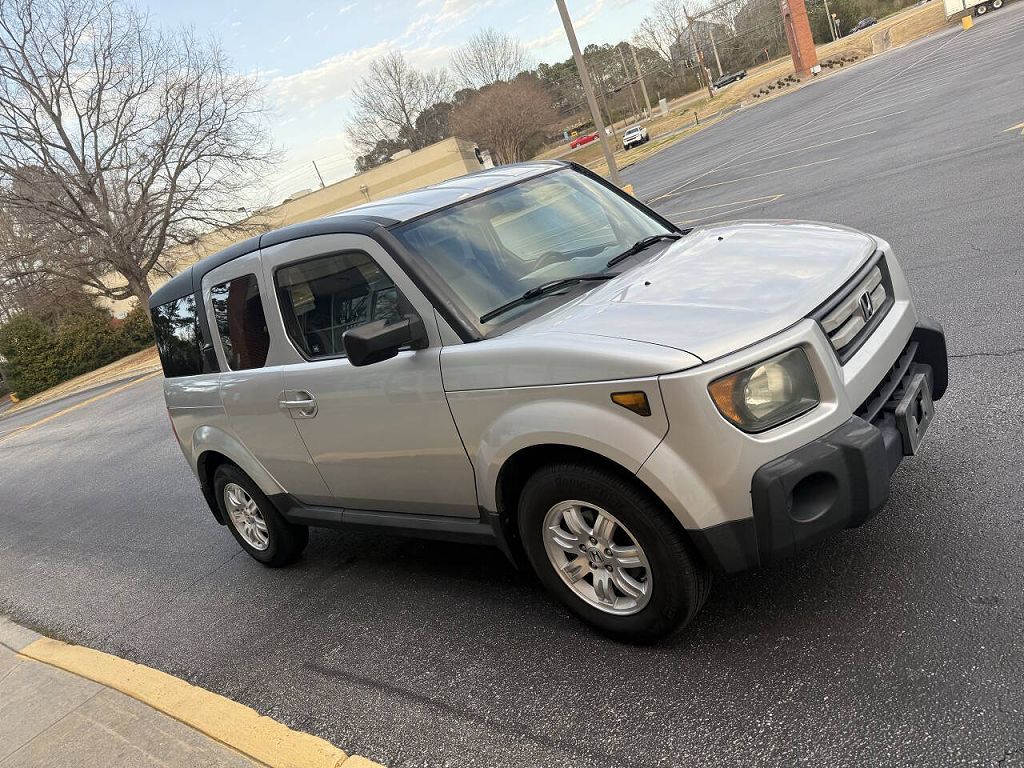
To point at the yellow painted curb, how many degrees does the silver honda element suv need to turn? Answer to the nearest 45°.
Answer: approximately 135° to its right

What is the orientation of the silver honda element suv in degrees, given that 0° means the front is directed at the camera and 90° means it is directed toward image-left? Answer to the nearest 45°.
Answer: approximately 315°
